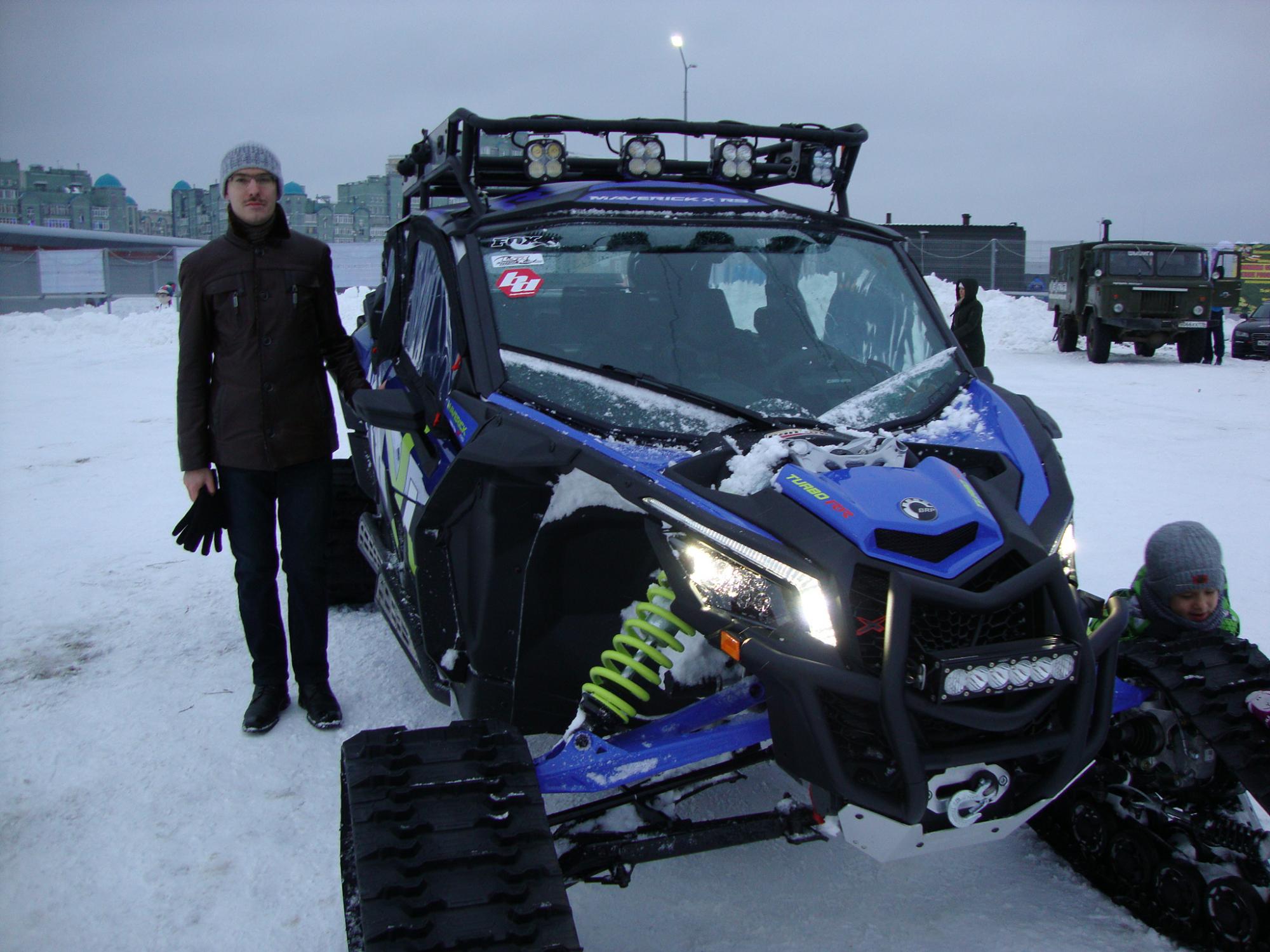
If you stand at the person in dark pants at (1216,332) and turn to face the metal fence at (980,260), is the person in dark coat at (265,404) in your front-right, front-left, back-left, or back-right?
back-left

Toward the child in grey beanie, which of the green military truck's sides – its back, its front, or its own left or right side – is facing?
front

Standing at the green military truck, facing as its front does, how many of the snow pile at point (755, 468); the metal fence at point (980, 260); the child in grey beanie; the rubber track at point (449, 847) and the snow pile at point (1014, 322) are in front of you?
3

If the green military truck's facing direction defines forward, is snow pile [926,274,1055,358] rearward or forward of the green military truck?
rearward

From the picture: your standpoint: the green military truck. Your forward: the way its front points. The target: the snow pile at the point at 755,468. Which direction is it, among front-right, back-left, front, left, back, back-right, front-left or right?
front

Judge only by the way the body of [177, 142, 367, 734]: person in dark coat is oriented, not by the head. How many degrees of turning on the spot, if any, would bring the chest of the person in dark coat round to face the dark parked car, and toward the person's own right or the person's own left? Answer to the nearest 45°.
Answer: approximately 135° to the person's own left

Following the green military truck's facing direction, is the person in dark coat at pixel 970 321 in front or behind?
in front

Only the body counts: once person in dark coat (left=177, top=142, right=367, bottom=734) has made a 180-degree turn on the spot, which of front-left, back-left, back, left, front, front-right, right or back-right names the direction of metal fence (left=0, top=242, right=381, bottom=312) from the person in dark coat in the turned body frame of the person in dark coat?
front

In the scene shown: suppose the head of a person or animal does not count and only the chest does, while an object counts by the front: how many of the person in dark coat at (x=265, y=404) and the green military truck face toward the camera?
2

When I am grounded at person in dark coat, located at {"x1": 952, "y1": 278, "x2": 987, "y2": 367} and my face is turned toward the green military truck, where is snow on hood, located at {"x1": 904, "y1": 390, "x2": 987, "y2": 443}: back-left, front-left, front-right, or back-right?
back-right

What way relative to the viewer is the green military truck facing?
toward the camera

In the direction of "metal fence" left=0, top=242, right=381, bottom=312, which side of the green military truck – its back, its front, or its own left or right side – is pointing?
right

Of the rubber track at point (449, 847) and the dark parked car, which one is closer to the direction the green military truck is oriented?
the rubber track

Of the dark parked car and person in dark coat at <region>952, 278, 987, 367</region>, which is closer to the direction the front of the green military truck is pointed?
the person in dark coat

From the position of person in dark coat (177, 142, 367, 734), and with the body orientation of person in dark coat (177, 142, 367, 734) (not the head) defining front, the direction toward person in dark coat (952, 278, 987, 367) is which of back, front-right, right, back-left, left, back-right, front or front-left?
back-left

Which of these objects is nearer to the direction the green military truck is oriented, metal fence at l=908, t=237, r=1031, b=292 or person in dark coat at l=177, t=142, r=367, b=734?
the person in dark coat

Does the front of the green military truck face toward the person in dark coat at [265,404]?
yes
